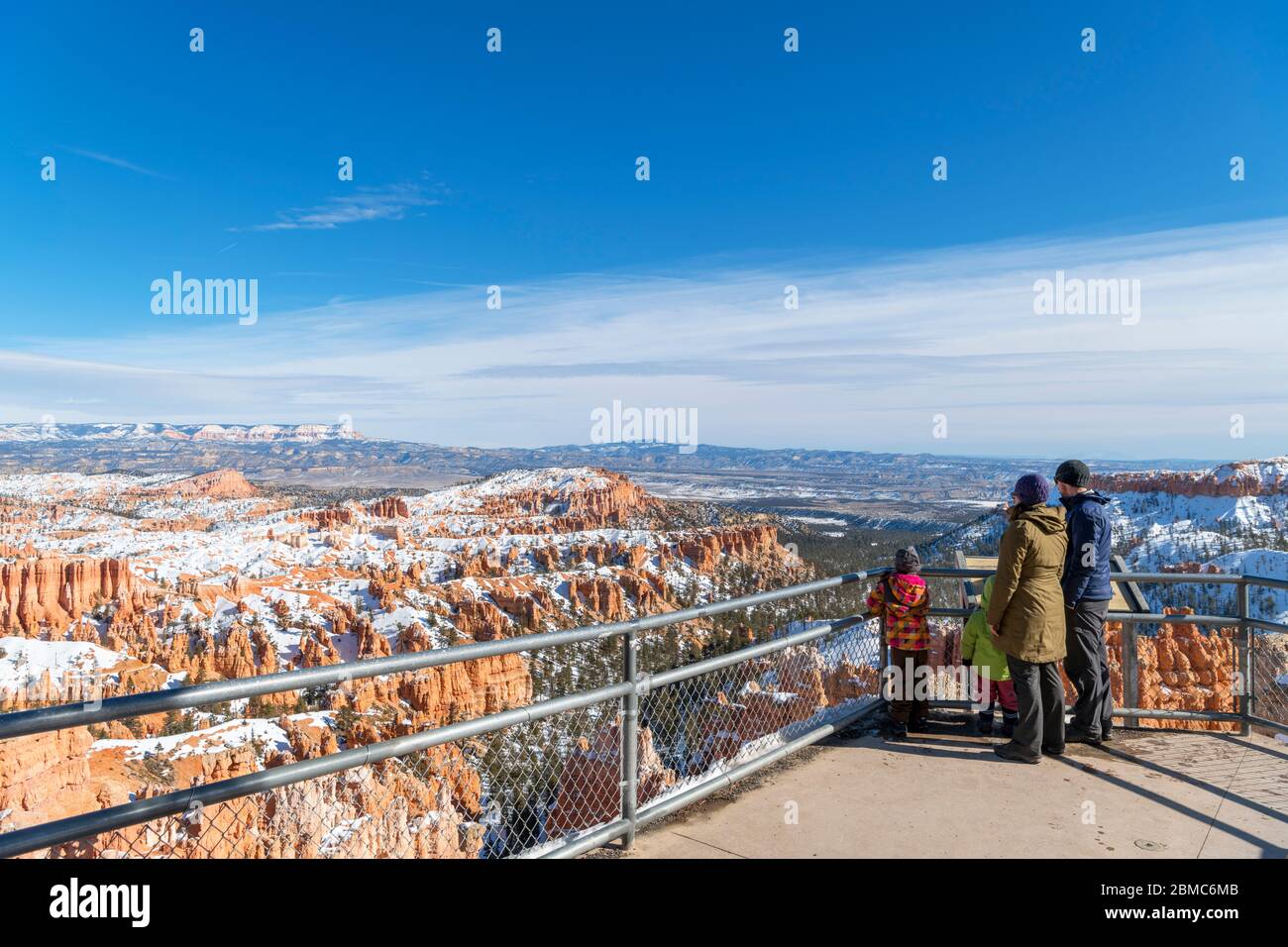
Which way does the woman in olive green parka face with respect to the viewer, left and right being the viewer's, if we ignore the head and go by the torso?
facing away from the viewer and to the left of the viewer

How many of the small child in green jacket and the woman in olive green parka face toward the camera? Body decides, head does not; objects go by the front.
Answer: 0

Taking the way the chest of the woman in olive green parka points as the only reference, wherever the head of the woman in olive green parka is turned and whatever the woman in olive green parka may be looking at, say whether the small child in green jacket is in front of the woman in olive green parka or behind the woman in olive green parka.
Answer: in front

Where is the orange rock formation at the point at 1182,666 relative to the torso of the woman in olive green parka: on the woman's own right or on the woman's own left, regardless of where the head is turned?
on the woman's own right

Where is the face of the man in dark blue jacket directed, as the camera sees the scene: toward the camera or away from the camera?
away from the camera

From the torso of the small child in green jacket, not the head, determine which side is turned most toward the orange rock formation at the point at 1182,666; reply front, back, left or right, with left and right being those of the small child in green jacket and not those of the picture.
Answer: front

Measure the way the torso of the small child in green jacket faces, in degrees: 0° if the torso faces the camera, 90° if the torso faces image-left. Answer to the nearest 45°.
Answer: approximately 180°
